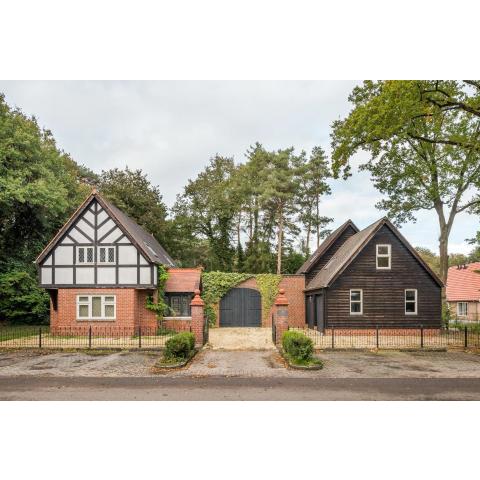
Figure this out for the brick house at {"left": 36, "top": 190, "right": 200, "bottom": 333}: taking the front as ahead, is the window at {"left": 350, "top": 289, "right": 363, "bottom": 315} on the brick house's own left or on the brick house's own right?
on the brick house's own left

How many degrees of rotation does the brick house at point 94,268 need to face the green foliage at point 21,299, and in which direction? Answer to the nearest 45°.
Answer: approximately 135° to its right

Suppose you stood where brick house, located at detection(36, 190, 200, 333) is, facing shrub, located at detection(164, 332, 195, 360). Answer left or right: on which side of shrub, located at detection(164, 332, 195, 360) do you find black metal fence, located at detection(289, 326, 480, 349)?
left

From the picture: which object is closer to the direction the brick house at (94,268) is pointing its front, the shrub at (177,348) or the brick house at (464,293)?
the shrub

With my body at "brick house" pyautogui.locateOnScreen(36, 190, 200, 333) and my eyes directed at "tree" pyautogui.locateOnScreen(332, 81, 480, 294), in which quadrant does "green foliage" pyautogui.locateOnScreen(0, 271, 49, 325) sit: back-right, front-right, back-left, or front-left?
back-left

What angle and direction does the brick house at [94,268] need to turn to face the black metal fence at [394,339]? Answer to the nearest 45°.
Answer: approximately 90° to its left

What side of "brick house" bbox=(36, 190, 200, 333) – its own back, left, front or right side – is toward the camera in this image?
front

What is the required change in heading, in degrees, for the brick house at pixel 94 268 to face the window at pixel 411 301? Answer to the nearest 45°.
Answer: approximately 90° to its left

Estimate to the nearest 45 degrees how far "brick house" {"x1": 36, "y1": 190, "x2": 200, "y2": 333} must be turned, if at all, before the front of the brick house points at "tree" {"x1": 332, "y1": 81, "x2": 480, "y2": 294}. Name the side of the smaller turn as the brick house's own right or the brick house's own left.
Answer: approximately 90° to the brick house's own left
